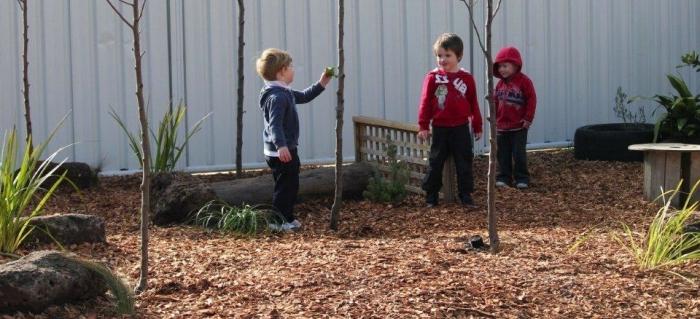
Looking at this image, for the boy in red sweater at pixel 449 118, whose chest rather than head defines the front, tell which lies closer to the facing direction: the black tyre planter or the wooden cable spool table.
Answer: the wooden cable spool table

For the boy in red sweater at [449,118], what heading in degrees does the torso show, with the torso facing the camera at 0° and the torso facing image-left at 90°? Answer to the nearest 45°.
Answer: approximately 0°

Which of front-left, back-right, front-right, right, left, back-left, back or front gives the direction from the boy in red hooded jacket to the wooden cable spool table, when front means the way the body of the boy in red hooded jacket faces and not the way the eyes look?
left

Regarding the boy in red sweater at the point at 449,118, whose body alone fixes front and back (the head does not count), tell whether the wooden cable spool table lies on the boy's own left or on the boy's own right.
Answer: on the boy's own left

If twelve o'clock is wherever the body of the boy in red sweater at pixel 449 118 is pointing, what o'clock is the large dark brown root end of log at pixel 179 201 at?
The large dark brown root end of log is roughly at 2 o'clock from the boy in red sweater.

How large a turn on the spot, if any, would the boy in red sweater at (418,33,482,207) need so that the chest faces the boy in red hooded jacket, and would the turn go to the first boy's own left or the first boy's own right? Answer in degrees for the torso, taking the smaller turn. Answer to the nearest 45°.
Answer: approximately 135° to the first boy's own left

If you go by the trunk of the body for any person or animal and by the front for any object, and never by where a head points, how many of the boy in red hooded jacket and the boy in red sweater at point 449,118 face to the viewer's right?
0

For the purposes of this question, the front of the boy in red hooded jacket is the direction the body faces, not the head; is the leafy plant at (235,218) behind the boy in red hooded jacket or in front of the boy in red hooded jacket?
in front

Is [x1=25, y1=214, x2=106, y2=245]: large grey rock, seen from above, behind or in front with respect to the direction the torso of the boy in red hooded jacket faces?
in front

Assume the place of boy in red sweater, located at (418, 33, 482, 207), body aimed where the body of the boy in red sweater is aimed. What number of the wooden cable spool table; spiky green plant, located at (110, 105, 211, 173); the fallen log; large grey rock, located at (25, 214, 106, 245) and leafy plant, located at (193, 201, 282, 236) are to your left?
1

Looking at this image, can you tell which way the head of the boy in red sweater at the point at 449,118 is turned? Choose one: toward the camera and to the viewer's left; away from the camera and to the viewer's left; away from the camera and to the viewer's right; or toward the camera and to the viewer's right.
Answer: toward the camera and to the viewer's left

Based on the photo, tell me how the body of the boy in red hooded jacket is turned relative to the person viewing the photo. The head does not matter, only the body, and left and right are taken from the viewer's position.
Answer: facing the viewer and to the left of the viewer
